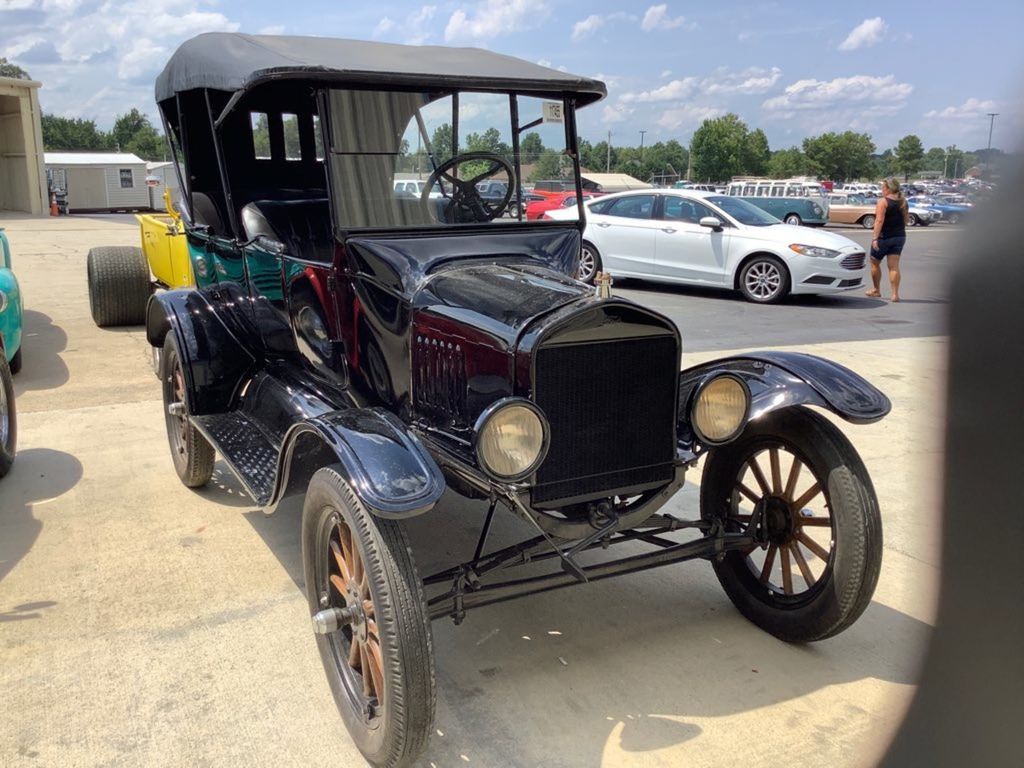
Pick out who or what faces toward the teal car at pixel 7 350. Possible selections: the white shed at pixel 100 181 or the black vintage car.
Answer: the white shed

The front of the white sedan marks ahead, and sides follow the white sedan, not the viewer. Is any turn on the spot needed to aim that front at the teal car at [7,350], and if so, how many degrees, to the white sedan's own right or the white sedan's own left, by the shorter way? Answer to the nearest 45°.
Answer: approximately 90° to the white sedan's own right

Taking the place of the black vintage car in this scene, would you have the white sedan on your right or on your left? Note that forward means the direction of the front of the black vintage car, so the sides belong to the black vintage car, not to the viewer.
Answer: on your left

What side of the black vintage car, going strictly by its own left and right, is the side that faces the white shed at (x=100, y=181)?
back

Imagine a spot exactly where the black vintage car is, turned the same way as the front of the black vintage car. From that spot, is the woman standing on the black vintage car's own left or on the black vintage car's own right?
on the black vintage car's own left

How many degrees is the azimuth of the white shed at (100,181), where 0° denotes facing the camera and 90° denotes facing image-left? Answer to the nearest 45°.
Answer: approximately 0°

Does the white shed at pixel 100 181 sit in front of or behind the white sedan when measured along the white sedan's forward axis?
behind
